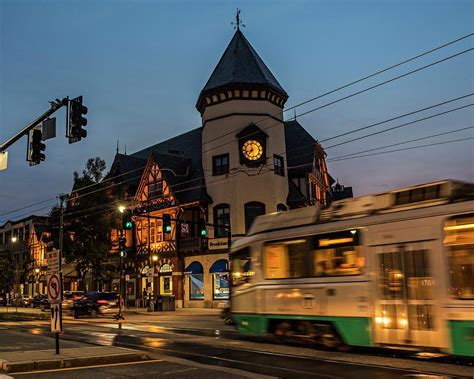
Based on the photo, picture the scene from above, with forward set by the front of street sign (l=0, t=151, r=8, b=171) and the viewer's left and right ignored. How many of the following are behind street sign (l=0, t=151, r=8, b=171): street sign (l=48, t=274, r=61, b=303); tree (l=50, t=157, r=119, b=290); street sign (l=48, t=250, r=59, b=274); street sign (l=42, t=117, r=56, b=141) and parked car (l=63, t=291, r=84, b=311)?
2

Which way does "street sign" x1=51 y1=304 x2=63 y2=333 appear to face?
toward the camera
